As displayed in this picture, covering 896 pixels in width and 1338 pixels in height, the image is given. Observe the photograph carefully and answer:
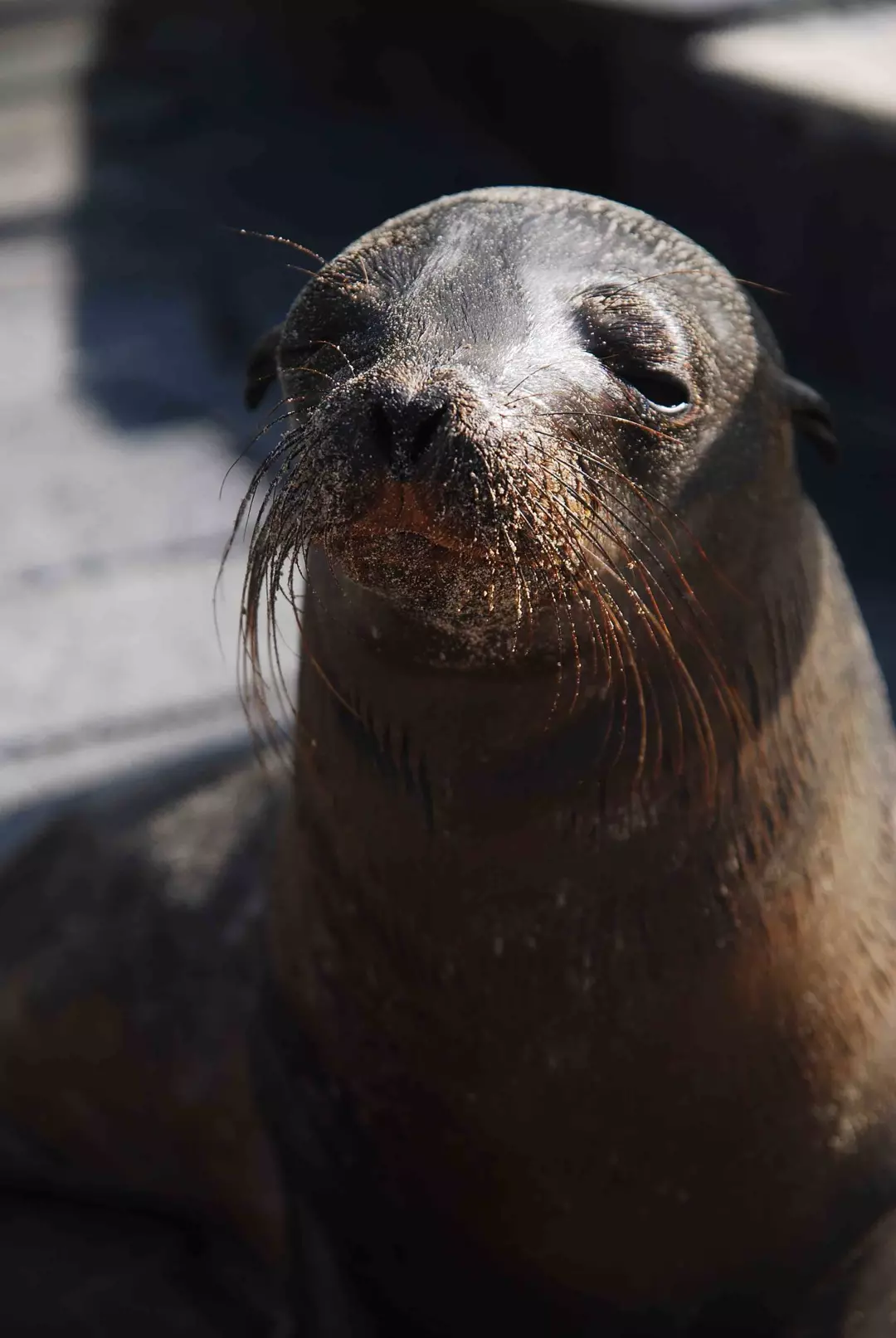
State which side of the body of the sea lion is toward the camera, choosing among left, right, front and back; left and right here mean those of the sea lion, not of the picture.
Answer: front
